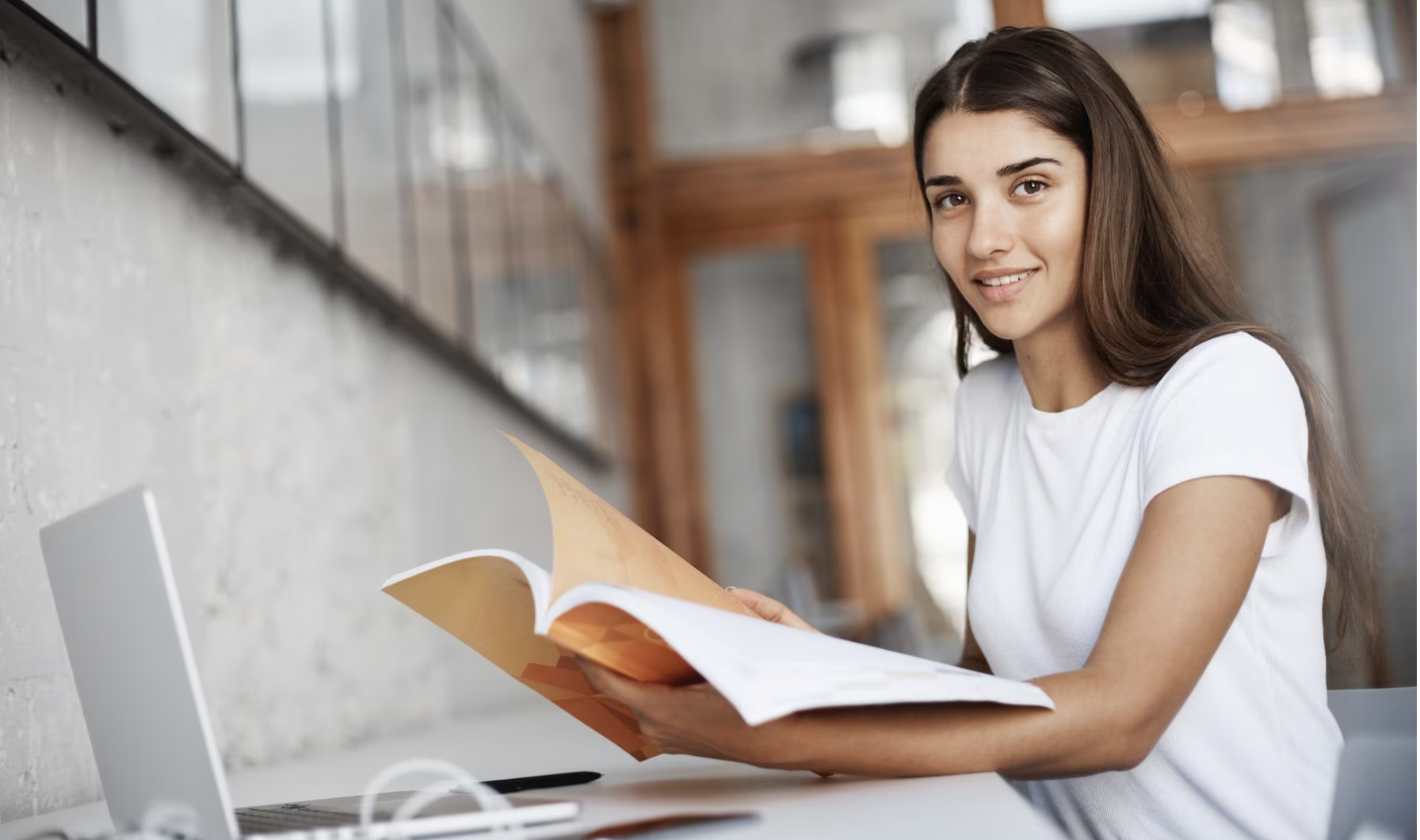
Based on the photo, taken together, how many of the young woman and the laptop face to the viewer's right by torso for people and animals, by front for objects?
1

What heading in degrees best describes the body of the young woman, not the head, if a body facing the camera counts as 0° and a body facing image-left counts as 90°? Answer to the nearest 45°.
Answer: approximately 45°

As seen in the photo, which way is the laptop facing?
to the viewer's right

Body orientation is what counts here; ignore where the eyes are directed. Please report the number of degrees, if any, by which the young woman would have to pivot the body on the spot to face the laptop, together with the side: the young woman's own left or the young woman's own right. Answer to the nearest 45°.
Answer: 0° — they already face it

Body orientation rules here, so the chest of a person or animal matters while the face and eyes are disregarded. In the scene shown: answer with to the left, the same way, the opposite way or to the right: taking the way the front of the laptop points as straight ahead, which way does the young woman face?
the opposite way
